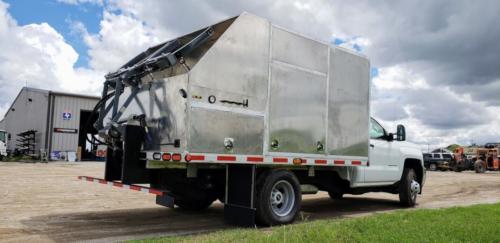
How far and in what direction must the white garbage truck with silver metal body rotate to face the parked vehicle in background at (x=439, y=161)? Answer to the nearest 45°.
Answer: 0° — it already faces it

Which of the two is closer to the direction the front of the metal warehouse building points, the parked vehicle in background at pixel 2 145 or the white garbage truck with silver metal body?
the white garbage truck with silver metal body

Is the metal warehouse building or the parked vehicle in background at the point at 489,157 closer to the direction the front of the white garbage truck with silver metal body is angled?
the parked vehicle in background

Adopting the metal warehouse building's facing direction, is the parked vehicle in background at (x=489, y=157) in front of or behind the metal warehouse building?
in front

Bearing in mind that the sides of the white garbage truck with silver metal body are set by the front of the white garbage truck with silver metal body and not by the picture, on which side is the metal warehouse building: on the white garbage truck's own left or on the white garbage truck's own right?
on the white garbage truck's own left

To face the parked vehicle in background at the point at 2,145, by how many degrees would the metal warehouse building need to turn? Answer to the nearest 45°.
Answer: approximately 135° to its right

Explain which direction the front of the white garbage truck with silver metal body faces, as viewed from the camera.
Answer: facing away from the viewer and to the right of the viewer

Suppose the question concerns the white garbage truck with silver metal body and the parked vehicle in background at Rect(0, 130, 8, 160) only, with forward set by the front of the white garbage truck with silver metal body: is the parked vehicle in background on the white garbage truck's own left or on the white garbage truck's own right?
on the white garbage truck's own left

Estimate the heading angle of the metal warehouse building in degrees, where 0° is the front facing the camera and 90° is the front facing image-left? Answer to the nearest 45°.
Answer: approximately 315°

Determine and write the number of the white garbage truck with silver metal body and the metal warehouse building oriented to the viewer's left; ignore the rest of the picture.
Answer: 0

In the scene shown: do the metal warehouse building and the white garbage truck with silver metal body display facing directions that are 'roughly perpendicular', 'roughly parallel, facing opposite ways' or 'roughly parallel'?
roughly perpendicular
